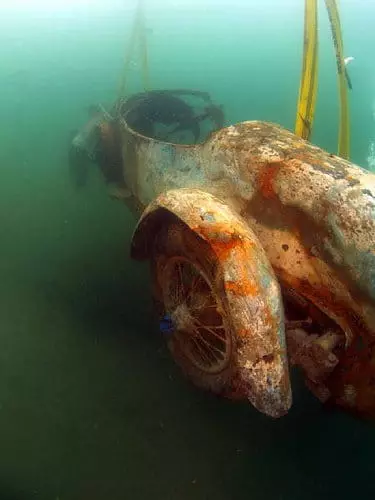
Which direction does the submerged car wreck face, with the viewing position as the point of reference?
facing away from the viewer and to the left of the viewer
